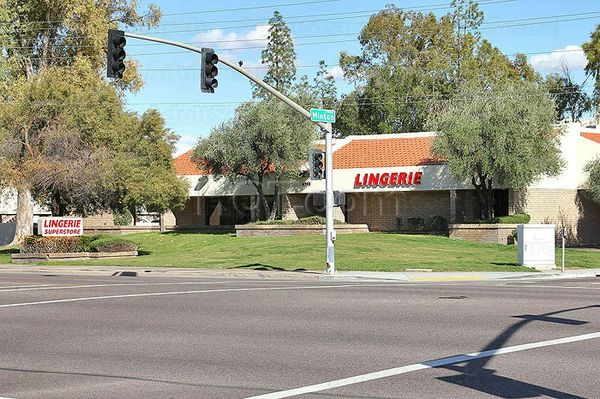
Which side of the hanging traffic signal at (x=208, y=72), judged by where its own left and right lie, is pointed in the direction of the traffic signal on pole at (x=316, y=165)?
left

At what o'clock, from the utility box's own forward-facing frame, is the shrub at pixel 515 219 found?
The shrub is roughly at 6 o'clock from the utility box.

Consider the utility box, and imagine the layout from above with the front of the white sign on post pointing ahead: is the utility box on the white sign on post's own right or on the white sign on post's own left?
on the white sign on post's own left

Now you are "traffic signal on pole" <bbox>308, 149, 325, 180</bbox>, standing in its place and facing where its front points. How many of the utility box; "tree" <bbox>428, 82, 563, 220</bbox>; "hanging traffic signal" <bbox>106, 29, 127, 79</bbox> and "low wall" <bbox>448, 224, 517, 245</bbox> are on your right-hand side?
1

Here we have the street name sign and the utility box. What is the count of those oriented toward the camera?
2

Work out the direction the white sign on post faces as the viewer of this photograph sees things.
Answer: facing the viewer

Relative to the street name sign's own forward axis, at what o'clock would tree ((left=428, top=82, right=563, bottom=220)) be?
The tree is roughly at 7 o'clock from the street name sign.

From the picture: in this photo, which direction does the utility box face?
toward the camera

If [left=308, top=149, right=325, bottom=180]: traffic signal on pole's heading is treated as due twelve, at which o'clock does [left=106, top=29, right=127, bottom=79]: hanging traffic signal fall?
The hanging traffic signal is roughly at 3 o'clock from the traffic signal on pole.

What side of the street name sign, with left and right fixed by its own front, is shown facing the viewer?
front

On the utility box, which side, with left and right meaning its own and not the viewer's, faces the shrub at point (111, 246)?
right

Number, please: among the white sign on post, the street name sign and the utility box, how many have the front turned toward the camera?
3
